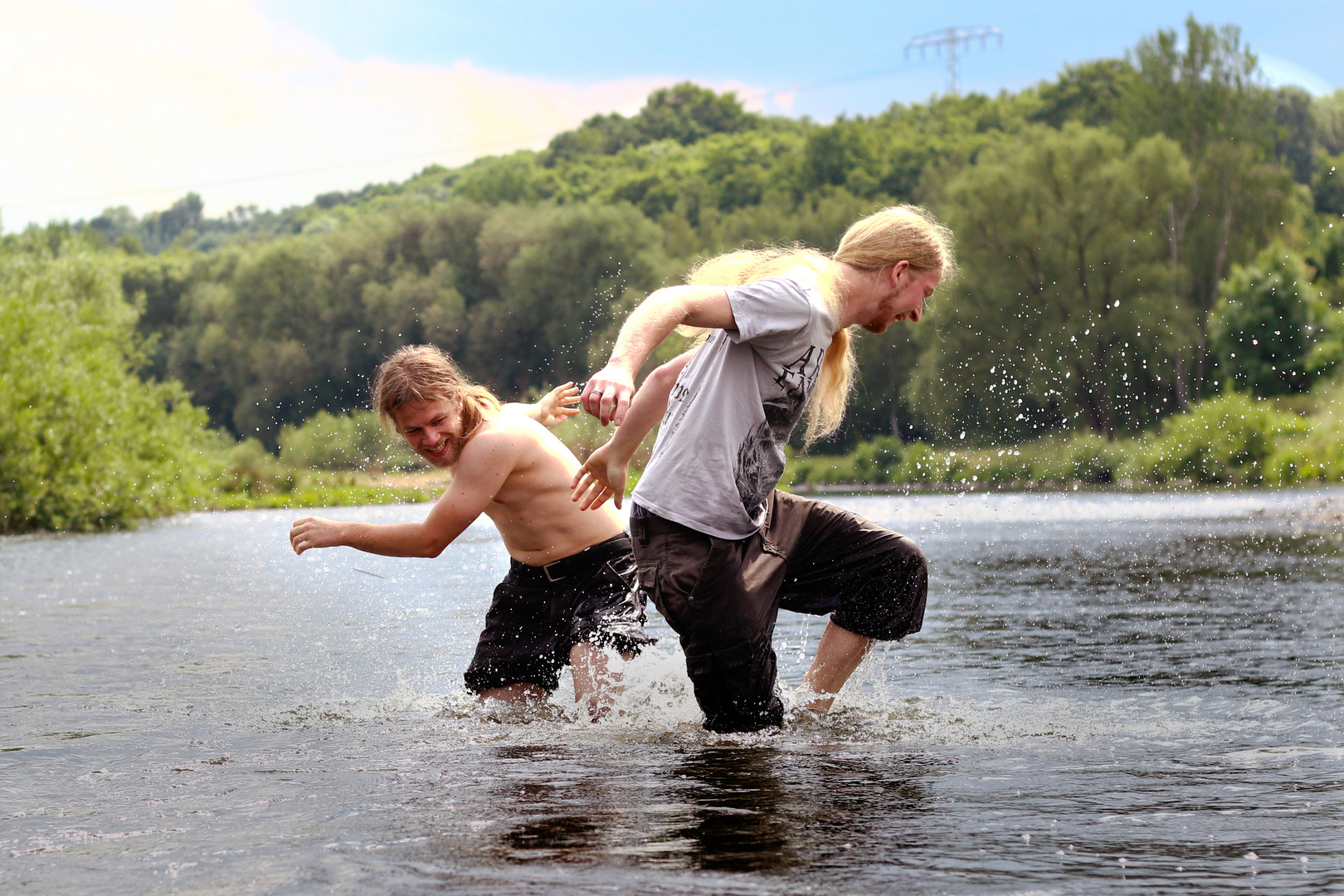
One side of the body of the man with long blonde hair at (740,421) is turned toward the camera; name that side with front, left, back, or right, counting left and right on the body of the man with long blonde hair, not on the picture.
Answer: right

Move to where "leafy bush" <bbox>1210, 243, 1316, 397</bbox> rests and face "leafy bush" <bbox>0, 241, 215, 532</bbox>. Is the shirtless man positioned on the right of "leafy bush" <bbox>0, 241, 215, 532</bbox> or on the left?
left

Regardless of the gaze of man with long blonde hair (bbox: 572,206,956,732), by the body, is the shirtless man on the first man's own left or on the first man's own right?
on the first man's own left

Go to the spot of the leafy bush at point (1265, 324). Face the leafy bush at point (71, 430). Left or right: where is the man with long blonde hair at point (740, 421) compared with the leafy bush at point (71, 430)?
left

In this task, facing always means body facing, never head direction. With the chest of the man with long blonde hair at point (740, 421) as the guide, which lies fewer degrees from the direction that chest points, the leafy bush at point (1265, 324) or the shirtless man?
the leafy bush

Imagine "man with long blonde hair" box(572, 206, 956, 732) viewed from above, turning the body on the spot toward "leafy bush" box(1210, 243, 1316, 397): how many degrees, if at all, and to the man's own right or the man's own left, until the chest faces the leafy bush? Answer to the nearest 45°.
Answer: approximately 90° to the man's own left

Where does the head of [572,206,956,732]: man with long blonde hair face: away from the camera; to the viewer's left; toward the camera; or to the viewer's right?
to the viewer's right

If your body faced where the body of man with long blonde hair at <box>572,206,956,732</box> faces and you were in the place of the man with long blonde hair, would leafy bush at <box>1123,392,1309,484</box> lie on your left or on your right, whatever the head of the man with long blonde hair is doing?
on your left

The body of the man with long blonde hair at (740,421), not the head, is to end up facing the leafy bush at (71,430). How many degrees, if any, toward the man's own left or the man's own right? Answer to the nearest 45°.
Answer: approximately 135° to the man's own left
